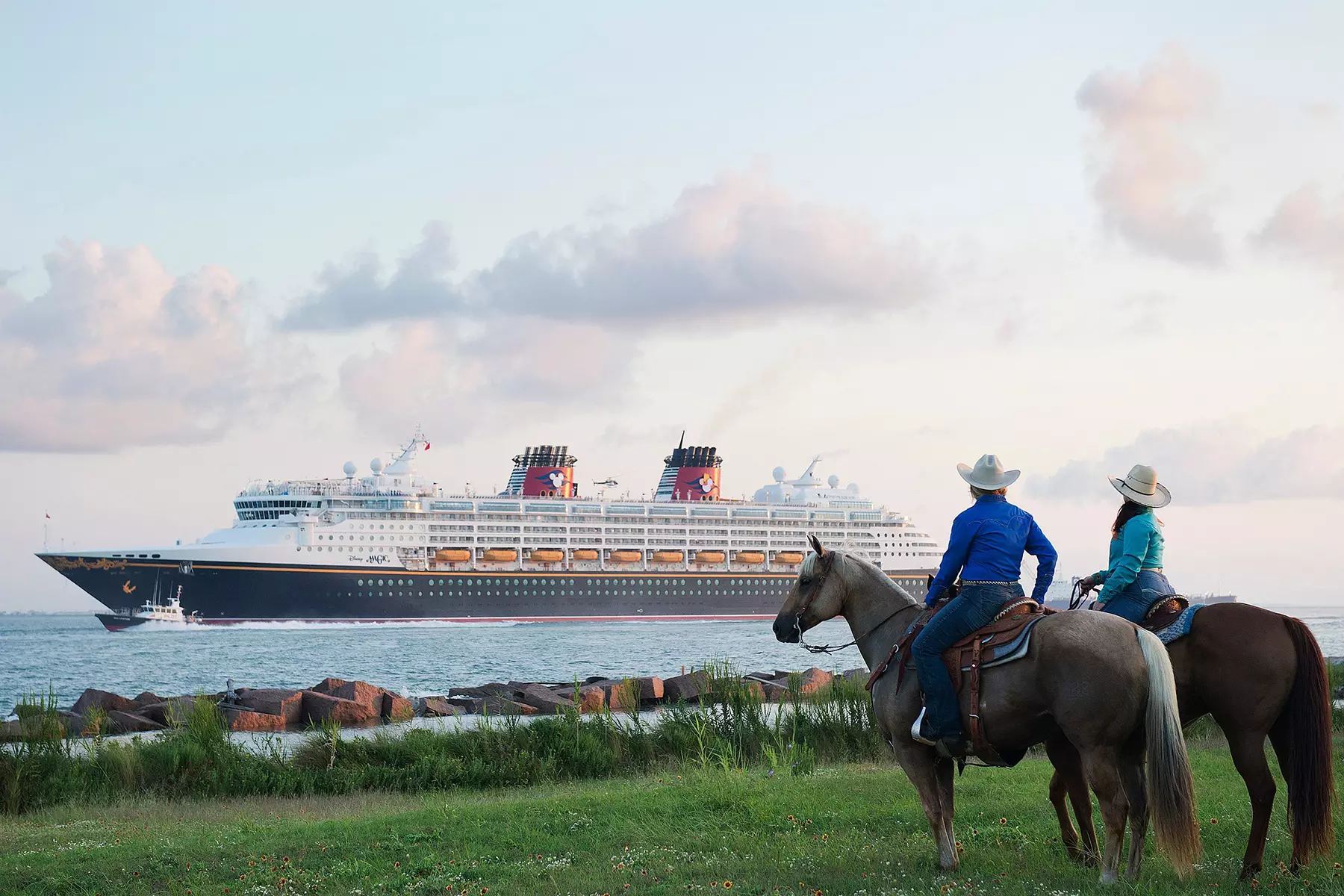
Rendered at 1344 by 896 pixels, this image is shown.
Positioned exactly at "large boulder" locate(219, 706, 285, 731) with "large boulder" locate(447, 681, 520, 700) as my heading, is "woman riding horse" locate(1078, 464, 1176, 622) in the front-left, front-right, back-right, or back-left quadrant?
back-right

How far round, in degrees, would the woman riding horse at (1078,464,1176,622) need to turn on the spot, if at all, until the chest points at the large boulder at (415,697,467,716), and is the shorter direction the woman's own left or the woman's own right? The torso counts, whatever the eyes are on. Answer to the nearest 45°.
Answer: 0° — they already face it

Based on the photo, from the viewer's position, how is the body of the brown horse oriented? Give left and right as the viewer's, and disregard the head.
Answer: facing away from the viewer and to the left of the viewer

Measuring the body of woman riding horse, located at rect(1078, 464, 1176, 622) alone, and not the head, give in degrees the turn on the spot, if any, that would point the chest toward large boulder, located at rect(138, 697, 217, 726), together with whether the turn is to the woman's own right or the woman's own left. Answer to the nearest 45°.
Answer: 0° — they already face it

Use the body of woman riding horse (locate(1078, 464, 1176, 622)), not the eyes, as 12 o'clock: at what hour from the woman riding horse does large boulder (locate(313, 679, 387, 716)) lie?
The large boulder is roughly at 12 o'clock from the woman riding horse.

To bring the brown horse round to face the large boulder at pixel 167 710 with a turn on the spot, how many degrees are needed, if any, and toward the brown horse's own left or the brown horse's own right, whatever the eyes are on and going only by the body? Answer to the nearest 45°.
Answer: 0° — it already faces it

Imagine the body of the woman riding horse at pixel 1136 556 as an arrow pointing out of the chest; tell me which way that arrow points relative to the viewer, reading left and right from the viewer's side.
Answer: facing away from the viewer and to the left of the viewer
